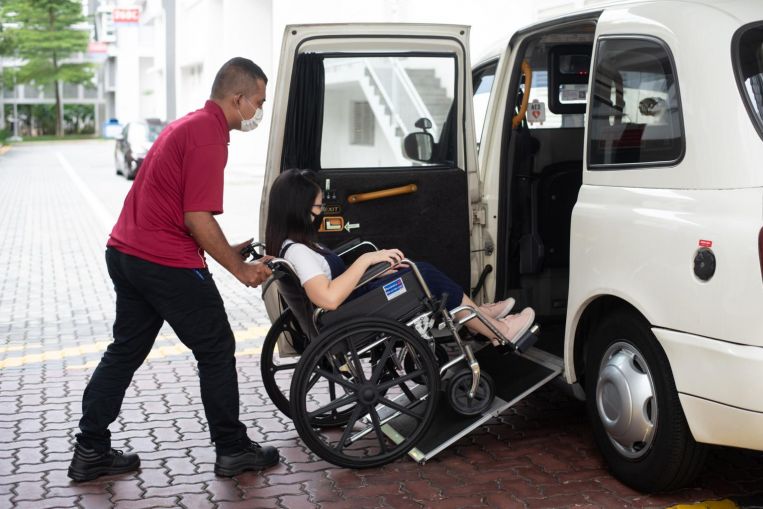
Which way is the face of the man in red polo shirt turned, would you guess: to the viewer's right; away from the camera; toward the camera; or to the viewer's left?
to the viewer's right

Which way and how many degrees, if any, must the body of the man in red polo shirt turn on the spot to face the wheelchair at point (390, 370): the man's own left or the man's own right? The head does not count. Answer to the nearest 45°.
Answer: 0° — they already face it

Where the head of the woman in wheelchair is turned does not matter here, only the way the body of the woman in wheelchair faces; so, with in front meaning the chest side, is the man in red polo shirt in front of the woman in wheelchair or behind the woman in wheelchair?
behind

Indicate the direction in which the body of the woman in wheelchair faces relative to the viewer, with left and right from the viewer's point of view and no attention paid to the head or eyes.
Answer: facing to the right of the viewer

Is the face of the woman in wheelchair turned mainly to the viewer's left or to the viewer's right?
to the viewer's right

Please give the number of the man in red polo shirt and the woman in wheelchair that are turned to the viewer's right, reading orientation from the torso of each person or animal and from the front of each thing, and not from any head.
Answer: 2

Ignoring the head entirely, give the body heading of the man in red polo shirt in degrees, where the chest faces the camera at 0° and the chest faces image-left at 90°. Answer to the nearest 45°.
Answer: approximately 270°
